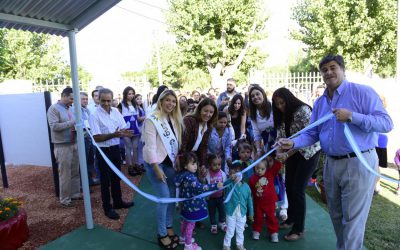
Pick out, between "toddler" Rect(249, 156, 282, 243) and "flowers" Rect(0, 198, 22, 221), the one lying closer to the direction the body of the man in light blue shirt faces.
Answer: the flowers

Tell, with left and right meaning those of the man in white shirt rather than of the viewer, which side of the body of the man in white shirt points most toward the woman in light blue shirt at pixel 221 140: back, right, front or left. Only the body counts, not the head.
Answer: front

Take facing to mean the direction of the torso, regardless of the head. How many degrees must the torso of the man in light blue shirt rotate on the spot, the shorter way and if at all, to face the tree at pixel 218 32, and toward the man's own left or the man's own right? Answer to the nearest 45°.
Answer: approximately 90° to the man's own right

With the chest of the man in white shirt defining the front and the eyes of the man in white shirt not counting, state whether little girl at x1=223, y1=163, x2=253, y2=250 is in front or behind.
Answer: in front

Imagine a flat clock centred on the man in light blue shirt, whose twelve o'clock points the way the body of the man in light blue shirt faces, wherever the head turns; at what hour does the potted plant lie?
The potted plant is roughly at 1 o'clock from the man in light blue shirt.

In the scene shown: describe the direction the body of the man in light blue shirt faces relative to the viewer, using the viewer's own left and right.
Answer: facing the viewer and to the left of the viewer

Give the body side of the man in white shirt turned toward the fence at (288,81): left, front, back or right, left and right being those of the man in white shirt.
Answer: left

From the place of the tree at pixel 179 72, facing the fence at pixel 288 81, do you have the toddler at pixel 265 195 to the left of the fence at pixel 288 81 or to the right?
right

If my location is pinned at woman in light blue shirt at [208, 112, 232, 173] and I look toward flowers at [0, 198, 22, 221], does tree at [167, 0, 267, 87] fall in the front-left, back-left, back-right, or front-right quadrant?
back-right

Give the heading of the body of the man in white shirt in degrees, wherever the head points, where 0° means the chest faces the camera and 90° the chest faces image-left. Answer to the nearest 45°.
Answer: approximately 315°

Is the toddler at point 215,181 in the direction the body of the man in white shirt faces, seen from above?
yes

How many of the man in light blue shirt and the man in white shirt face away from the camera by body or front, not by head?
0

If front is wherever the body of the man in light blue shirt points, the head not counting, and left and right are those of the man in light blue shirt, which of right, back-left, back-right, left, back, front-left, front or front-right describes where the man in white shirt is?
front-right

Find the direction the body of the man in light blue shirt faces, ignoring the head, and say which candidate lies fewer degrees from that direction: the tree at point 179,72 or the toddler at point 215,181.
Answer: the toddler

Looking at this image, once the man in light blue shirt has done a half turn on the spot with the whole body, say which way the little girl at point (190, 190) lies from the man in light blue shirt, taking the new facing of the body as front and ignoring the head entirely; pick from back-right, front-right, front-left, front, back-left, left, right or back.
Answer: back-left
